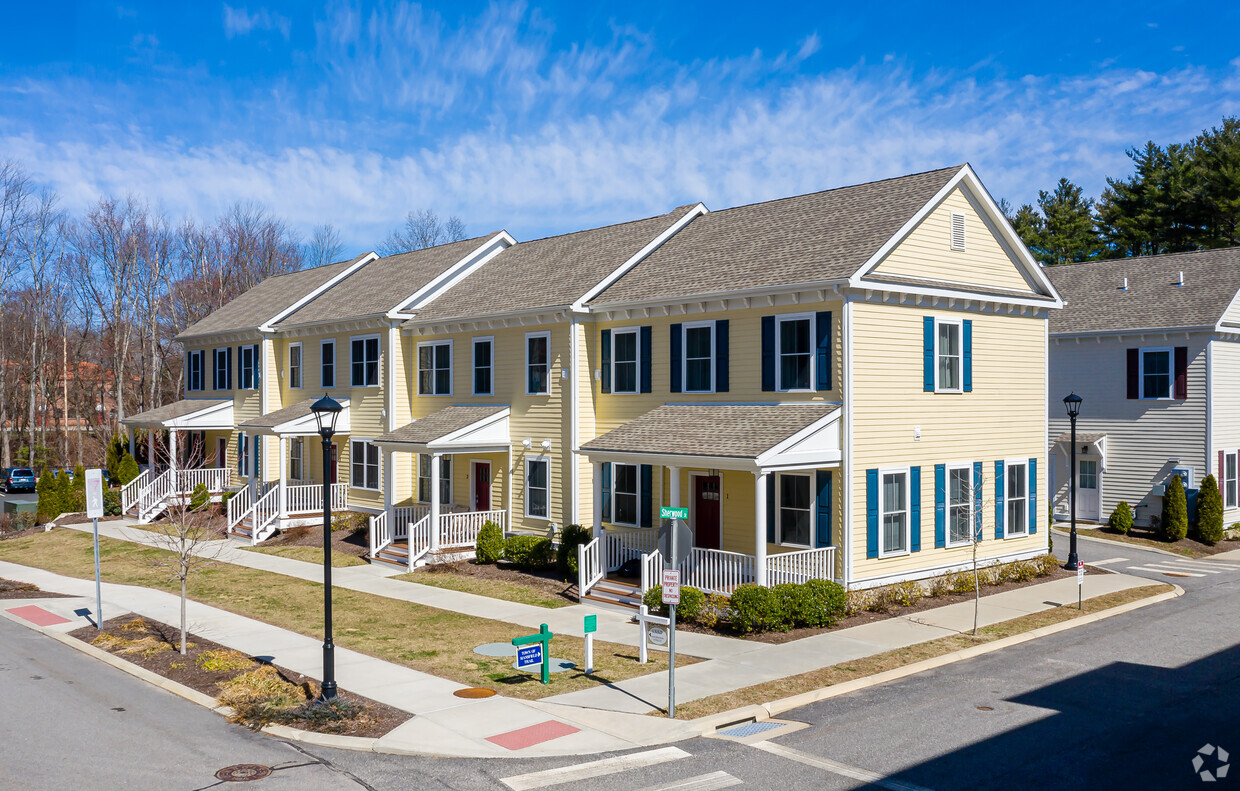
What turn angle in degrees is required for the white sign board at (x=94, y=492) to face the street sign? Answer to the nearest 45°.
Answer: approximately 45° to its left

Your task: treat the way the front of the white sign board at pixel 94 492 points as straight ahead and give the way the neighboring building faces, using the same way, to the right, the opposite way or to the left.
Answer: to the right

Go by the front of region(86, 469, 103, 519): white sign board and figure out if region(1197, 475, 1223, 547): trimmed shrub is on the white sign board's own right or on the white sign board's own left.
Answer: on the white sign board's own left

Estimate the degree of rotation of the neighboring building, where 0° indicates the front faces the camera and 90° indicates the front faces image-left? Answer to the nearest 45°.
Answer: approximately 45°

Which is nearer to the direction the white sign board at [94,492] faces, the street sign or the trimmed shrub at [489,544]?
the street sign

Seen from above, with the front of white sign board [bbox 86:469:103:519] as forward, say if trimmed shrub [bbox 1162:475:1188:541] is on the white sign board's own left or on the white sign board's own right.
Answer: on the white sign board's own left

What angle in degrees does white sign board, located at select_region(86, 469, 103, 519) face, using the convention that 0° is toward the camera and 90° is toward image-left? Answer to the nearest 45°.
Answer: approximately 0°
